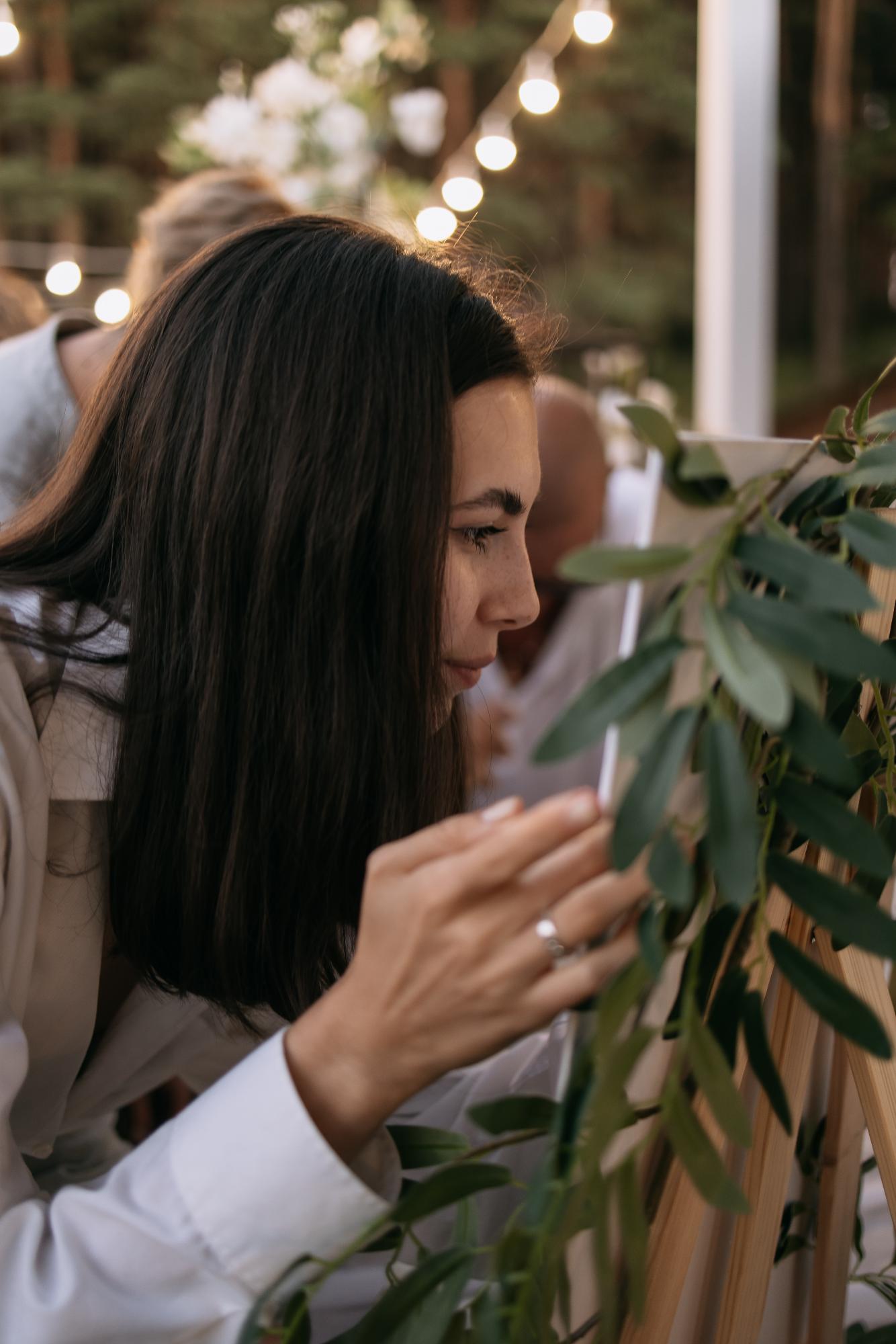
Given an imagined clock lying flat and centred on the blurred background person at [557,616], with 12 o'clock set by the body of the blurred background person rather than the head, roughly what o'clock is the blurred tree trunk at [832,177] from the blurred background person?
The blurred tree trunk is roughly at 5 o'clock from the blurred background person.

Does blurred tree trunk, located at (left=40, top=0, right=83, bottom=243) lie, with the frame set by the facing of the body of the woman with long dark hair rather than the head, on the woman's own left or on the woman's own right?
on the woman's own left

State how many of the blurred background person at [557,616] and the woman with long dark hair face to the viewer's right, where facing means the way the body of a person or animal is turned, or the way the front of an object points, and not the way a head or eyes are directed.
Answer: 1

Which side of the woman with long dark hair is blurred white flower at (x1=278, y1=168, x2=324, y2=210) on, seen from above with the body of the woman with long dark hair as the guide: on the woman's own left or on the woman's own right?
on the woman's own left

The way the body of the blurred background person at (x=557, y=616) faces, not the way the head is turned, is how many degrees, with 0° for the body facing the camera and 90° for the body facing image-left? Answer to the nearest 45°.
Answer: approximately 45°

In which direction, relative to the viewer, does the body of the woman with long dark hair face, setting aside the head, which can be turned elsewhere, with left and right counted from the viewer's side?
facing to the right of the viewer

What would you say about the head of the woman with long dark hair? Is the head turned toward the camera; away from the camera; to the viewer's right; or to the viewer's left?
to the viewer's right

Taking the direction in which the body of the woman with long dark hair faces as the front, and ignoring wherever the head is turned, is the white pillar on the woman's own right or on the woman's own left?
on the woman's own left

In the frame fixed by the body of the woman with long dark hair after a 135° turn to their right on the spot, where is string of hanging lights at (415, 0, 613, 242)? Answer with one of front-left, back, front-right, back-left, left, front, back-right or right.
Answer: back-right

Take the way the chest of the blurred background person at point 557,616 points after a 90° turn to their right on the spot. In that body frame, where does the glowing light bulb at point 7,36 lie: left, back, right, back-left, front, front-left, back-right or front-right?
front

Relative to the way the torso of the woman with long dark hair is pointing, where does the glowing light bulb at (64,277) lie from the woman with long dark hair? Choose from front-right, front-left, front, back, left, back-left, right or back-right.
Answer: left

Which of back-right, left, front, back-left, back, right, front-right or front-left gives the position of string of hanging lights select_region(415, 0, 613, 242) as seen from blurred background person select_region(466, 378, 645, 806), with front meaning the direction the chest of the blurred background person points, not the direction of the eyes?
back-right
